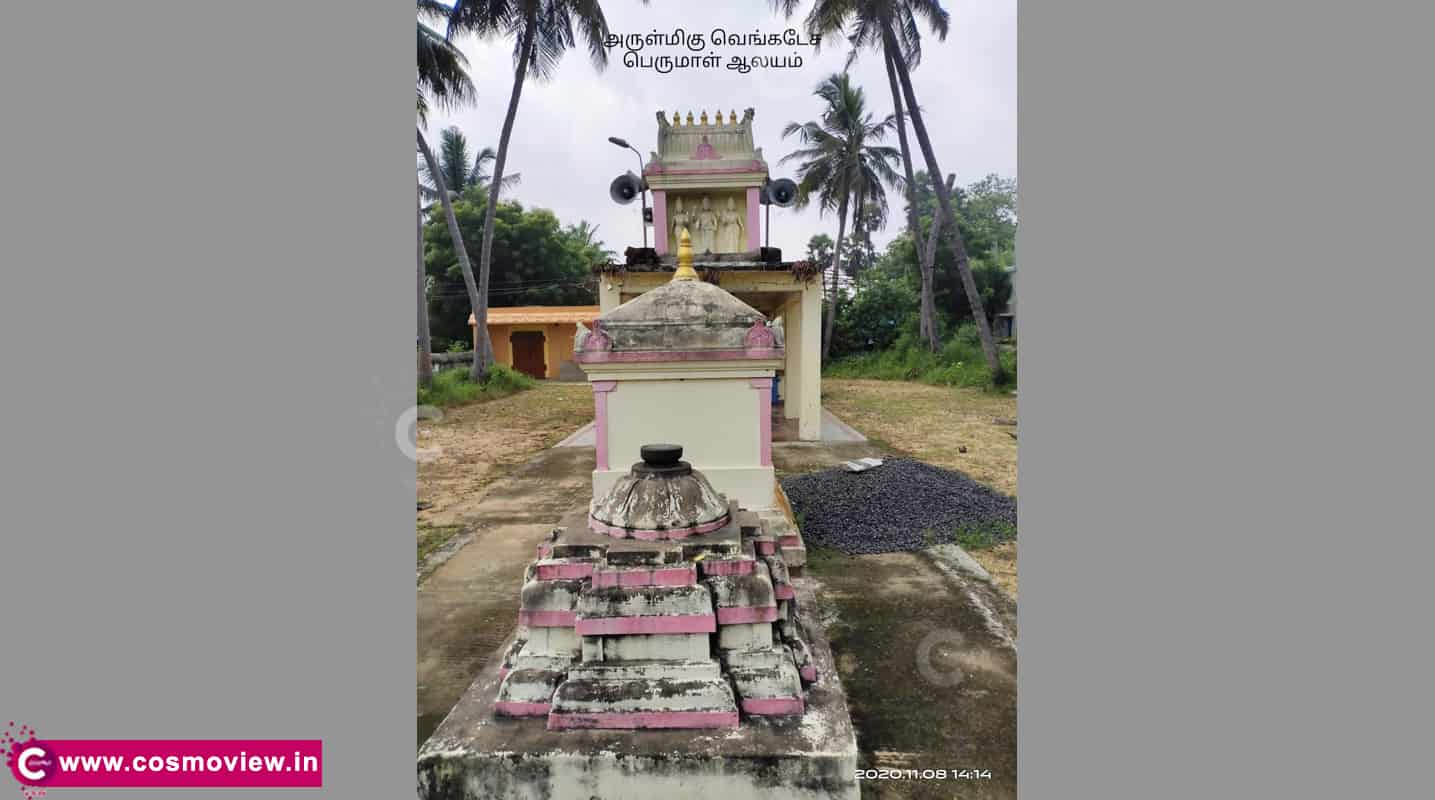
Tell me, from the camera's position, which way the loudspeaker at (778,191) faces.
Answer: facing the viewer and to the right of the viewer

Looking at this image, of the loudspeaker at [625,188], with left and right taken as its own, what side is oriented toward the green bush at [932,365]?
back

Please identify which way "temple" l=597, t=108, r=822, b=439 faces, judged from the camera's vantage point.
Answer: facing the viewer

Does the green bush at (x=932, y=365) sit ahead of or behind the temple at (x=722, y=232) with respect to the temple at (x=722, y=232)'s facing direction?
behind

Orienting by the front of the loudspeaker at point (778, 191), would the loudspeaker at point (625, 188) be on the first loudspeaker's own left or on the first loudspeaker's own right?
on the first loudspeaker's own right

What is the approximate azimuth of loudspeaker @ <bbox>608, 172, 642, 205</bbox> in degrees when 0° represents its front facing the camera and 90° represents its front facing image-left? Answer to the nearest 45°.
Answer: approximately 45°

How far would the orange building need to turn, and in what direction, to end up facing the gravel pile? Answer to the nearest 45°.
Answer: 0° — it already faces it

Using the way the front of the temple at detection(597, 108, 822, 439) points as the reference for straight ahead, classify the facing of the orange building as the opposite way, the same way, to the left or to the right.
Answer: the same way
